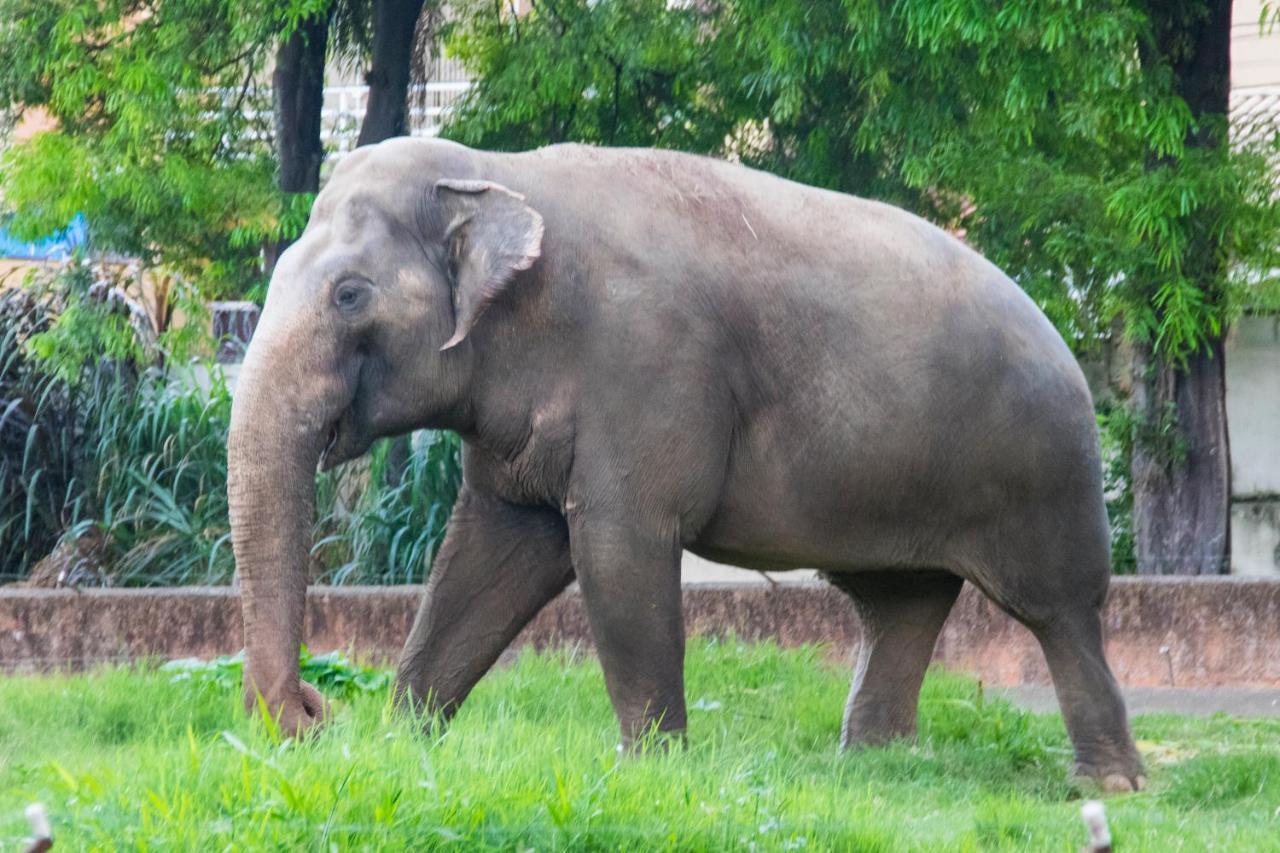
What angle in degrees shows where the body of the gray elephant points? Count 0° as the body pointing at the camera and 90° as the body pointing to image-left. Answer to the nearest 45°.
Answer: approximately 90°

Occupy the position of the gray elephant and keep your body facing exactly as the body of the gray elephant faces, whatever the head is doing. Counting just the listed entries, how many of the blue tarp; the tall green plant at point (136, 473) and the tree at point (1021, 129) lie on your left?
0

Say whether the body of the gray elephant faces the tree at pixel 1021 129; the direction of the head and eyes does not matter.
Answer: no

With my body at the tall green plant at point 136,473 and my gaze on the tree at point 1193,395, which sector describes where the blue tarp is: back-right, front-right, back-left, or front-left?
back-left

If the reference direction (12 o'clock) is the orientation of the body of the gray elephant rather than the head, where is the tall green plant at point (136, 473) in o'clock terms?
The tall green plant is roughly at 2 o'clock from the gray elephant.

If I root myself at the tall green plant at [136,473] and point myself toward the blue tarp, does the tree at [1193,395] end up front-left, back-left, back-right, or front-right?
back-right

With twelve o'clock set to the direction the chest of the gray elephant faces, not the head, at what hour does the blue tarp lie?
The blue tarp is roughly at 2 o'clock from the gray elephant.

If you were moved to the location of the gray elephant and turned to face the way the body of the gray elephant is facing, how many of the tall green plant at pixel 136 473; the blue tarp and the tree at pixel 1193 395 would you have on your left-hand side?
0

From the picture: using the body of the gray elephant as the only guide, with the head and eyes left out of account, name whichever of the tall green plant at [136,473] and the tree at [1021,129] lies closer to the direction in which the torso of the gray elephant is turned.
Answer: the tall green plant

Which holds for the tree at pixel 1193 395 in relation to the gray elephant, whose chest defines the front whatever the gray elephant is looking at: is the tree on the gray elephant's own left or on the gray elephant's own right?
on the gray elephant's own right

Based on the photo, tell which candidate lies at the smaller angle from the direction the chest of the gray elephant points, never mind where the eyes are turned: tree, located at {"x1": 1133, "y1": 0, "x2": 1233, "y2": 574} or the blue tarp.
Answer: the blue tarp
